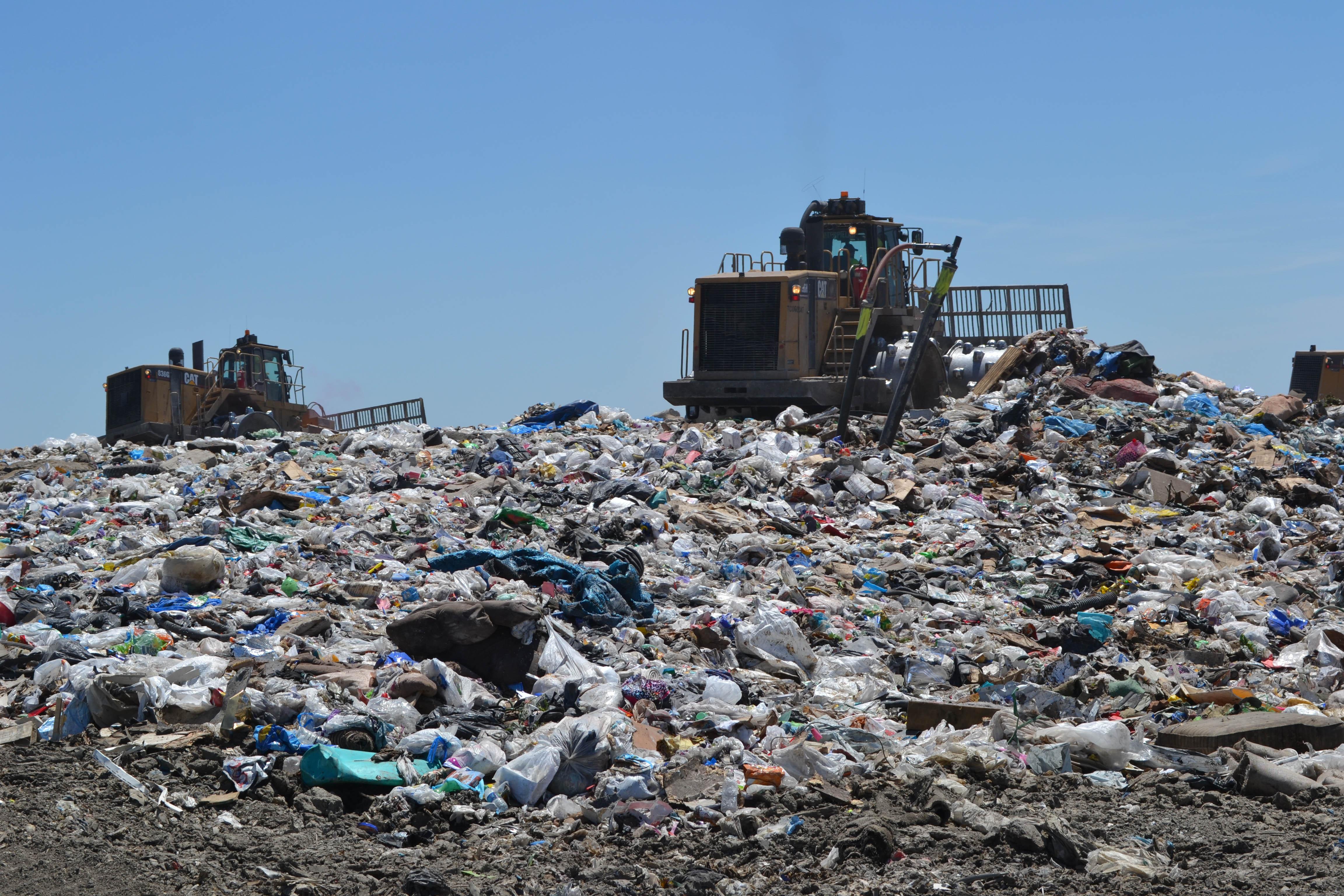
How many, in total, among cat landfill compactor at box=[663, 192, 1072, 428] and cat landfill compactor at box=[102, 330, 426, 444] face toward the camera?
0

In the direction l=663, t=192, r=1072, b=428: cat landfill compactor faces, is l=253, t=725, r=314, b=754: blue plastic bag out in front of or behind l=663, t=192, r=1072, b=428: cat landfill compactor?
behind

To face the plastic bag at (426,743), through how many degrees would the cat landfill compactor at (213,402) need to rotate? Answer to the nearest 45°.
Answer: approximately 135° to its right

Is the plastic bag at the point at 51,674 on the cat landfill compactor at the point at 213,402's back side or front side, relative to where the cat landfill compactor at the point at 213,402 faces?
on the back side

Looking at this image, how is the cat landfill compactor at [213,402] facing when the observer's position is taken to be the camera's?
facing away from the viewer and to the right of the viewer

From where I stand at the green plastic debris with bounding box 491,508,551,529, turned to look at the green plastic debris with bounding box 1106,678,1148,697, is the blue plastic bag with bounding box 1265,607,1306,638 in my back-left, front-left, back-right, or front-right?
front-left

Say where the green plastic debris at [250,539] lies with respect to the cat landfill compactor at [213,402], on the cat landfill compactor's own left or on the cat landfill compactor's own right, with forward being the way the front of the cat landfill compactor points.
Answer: on the cat landfill compactor's own right

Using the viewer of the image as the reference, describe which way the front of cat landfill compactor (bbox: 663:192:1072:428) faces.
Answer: facing away from the viewer and to the right of the viewer

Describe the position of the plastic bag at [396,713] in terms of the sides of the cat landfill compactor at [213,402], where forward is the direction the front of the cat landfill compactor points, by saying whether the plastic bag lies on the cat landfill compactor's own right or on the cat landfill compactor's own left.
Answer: on the cat landfill compactor's own right

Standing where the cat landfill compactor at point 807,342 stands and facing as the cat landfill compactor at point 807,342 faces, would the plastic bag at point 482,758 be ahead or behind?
behind

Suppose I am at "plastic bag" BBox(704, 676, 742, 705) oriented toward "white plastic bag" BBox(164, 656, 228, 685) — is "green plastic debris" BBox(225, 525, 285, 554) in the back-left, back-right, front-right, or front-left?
front-right
